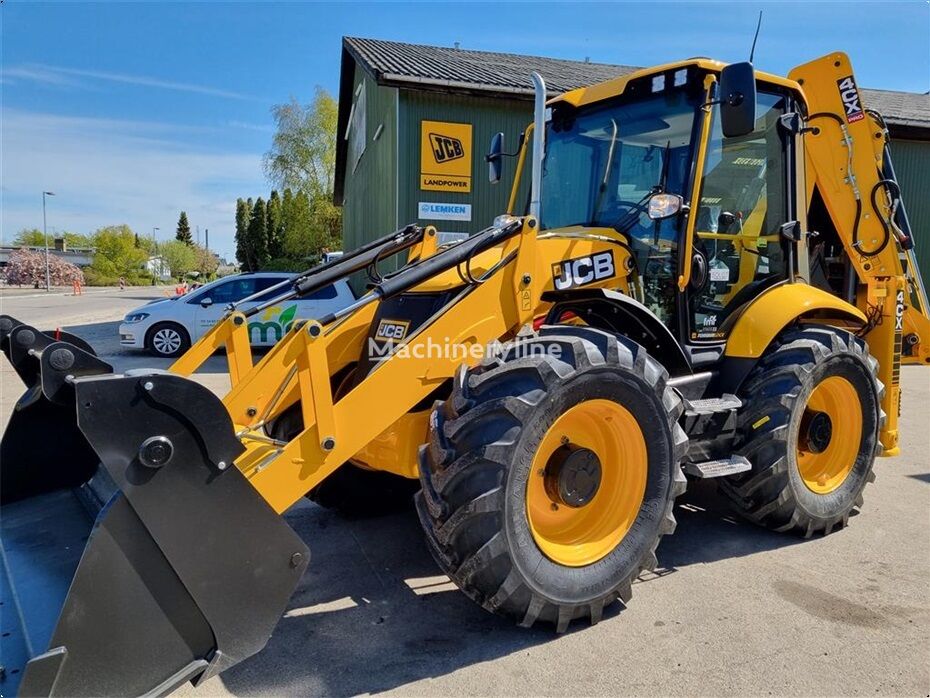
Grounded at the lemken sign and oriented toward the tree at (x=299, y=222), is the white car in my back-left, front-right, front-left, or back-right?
front-left

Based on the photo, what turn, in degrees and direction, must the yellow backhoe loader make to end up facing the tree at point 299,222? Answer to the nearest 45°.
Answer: approximately 135° to its right

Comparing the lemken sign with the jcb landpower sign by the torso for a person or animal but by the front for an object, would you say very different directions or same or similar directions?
same or similar directions

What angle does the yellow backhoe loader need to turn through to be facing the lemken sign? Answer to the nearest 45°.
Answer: approximately 135° to its right

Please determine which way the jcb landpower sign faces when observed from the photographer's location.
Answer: facing the viewer

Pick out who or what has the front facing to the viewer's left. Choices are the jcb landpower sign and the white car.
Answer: the white car

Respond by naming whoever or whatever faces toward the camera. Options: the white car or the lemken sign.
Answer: the lemken sign

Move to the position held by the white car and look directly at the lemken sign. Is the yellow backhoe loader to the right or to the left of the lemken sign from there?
right

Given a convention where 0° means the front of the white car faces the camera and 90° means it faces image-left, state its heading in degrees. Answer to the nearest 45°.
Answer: approximately 90°

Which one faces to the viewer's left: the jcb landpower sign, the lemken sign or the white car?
the white car

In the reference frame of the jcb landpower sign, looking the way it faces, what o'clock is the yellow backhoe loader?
The yellow backhoe loader is roughly at 12 o'clock from the jcb landpower sign.

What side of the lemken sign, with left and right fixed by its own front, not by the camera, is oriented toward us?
front
